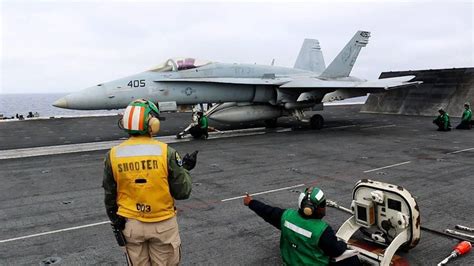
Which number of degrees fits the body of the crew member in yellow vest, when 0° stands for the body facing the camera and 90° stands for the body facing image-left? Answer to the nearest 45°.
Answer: approximately 180°

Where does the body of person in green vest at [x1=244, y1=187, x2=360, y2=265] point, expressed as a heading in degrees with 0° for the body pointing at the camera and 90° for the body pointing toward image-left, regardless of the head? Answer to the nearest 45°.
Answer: approximately 225°

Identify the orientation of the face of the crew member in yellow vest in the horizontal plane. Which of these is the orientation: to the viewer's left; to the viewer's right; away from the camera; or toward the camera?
away from the camera

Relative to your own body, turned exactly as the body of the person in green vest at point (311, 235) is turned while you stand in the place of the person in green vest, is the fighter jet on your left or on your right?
on your left

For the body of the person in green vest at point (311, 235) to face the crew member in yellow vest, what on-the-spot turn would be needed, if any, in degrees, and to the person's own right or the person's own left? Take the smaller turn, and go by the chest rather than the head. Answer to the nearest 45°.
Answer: approximately 135° to the person's own left

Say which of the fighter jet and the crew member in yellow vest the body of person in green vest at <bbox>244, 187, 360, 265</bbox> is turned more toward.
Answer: the fighter jet

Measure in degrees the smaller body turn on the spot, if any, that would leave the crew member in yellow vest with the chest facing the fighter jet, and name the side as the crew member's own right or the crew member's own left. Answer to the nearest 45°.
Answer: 0° — they already face it
